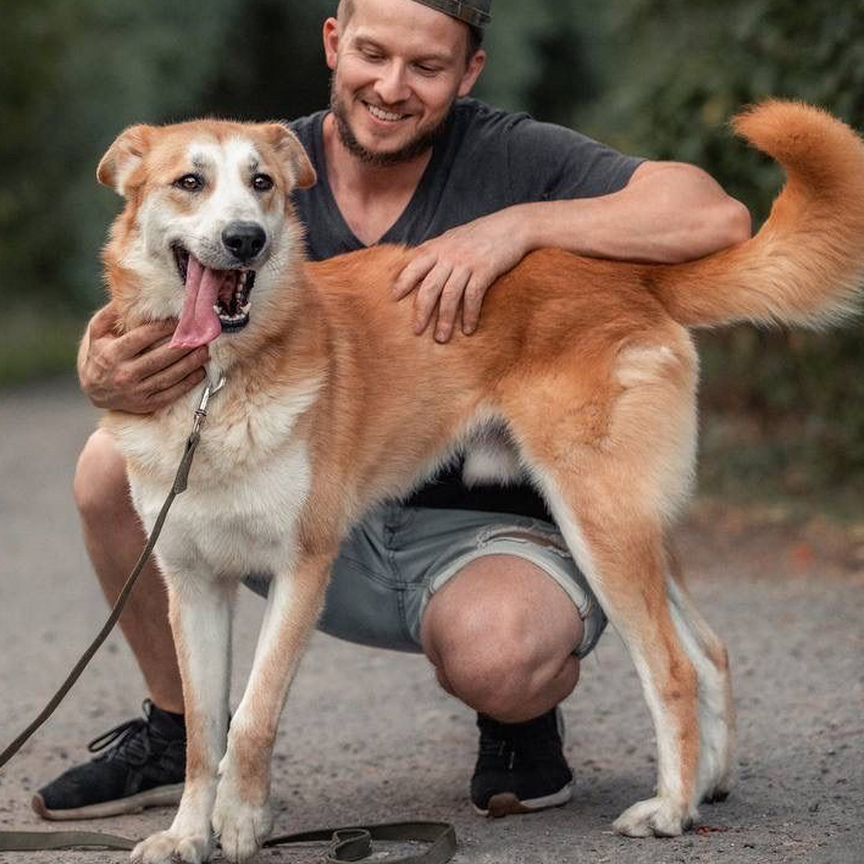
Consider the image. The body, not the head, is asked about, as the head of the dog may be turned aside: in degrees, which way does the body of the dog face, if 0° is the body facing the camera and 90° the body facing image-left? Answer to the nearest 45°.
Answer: approximately 45°
